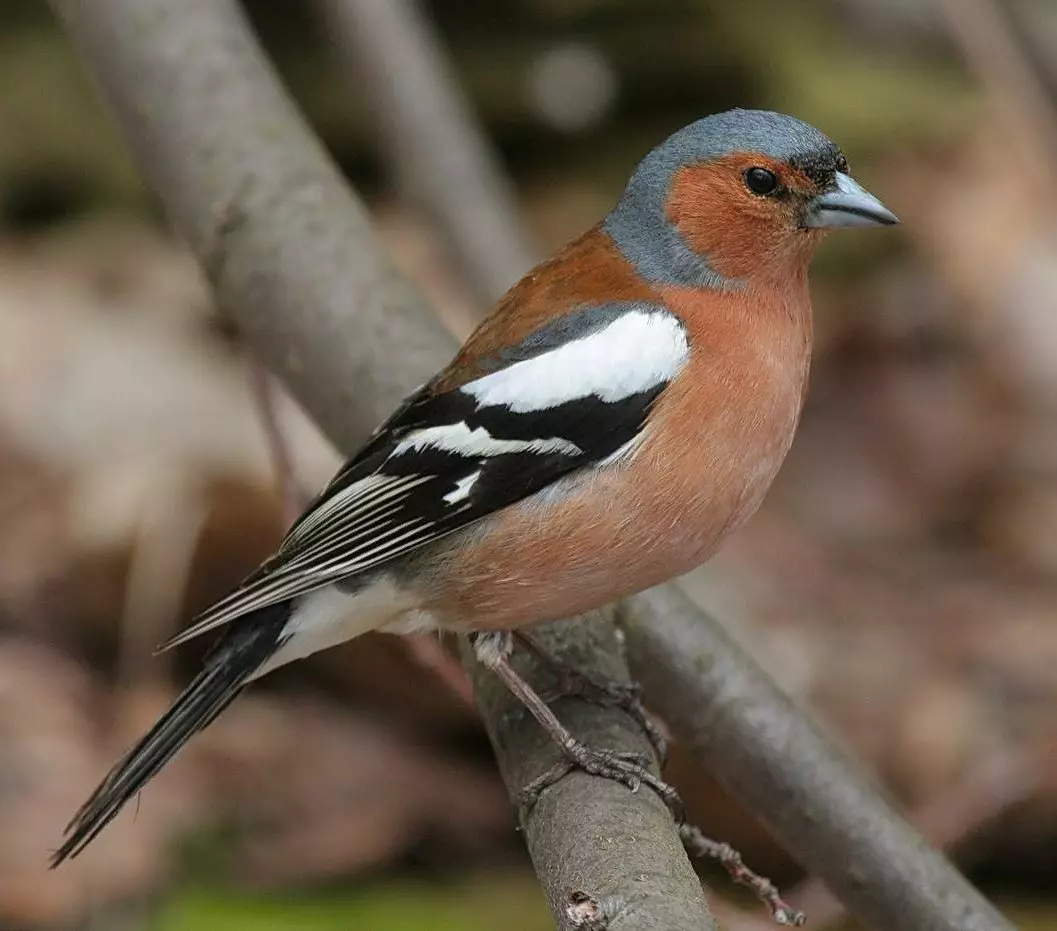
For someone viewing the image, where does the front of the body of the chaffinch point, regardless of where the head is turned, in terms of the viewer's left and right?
facing to the right of the viewer

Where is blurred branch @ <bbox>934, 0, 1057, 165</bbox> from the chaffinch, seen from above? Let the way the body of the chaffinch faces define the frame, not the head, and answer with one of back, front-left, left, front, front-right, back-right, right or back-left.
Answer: front-left
